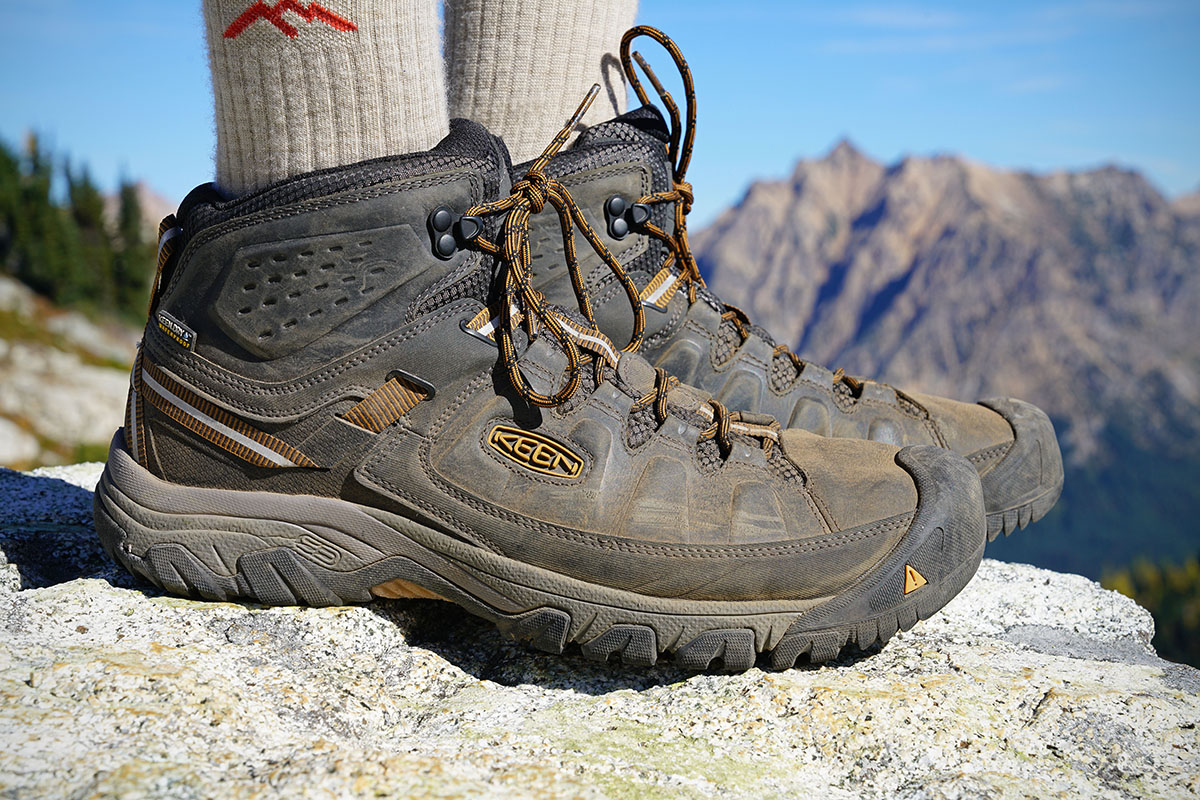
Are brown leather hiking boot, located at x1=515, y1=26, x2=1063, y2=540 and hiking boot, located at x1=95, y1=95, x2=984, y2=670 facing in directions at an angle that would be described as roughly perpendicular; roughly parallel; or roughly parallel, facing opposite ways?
roughly parallel

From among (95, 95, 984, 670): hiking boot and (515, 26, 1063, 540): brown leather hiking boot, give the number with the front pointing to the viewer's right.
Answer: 2

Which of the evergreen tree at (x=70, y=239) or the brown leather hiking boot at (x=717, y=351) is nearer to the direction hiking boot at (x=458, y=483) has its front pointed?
the brown leather hiking boot

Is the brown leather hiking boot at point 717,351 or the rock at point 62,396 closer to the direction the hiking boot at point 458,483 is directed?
the brown leather hiking boot

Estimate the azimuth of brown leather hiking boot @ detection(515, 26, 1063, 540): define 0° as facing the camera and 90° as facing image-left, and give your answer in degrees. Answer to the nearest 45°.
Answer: approximately 270°

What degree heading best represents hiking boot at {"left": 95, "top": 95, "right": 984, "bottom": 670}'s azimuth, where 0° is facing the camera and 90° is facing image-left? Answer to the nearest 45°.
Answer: approximately 270°
